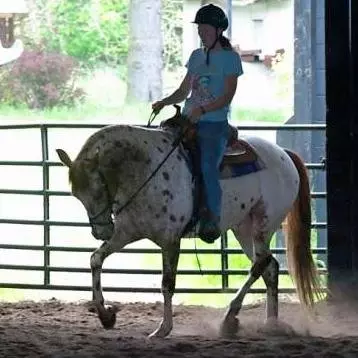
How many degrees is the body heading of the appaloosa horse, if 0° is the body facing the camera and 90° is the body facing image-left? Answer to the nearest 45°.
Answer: approximately 45°

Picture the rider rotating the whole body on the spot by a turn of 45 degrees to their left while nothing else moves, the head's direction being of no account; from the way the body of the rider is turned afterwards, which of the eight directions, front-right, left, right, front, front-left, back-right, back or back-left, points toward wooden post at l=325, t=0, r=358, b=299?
back-left

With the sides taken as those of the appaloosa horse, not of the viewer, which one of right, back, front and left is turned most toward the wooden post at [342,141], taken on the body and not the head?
back

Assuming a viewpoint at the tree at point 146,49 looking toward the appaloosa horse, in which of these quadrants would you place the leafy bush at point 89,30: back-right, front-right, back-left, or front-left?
back-right

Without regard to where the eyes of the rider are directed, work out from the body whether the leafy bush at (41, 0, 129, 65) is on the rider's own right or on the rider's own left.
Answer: on the rider's own right

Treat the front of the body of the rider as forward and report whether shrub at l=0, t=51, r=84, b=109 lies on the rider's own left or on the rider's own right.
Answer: on the rider's own right

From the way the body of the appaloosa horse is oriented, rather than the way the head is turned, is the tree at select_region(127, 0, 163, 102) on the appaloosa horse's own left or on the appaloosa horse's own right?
on the appaloosa horse's own right

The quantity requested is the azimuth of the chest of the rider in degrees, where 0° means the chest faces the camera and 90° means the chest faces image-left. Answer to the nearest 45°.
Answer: approximately 45°
